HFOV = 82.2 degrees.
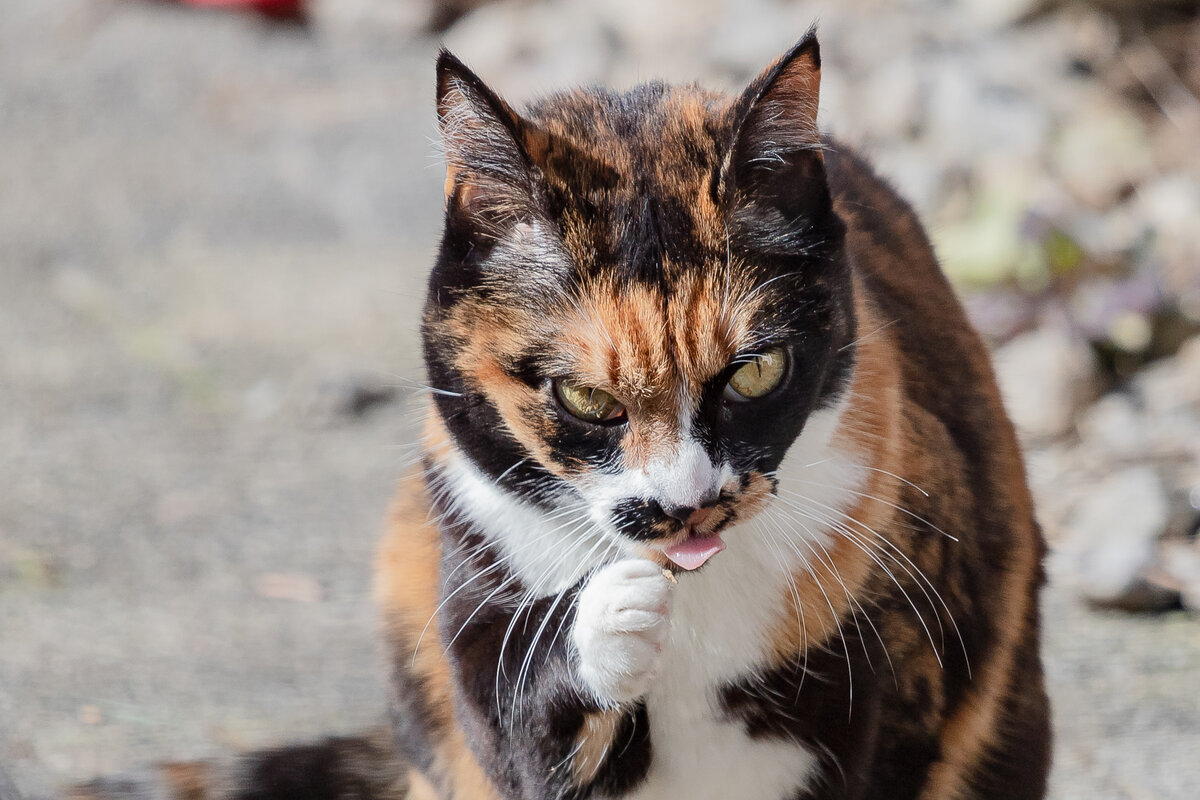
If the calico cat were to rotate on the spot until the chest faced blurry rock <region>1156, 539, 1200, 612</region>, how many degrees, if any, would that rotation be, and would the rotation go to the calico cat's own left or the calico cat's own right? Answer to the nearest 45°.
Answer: approximately 135° to the calico cat's own left

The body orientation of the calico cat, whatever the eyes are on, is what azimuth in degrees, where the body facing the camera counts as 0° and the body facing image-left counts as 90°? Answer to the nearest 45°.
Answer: approximately 0°

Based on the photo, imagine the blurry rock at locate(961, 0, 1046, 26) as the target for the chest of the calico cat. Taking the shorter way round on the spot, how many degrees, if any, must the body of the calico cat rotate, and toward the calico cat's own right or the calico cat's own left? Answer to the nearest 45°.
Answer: approximately 135° to the calico cat's own left

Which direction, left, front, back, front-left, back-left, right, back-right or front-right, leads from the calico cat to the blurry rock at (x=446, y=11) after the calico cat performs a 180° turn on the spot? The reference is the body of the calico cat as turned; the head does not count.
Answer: front

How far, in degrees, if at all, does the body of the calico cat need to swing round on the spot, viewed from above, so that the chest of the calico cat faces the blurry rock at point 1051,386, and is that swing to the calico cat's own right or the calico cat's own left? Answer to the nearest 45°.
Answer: approximately 135° to the calico cat's own left

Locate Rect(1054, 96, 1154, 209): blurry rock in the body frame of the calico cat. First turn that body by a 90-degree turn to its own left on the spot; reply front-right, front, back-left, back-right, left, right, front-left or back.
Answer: front-left

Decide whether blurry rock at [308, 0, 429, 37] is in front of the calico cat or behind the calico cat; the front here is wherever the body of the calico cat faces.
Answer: behind
